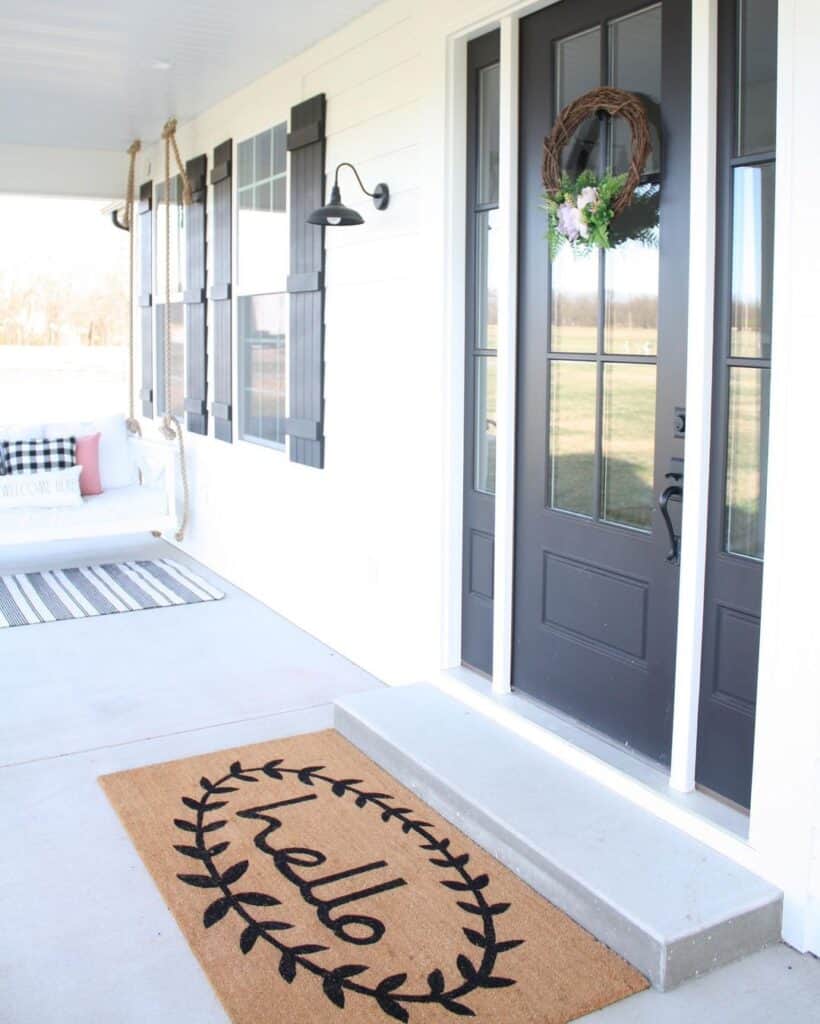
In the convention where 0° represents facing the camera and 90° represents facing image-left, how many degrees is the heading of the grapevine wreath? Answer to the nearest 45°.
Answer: approximately 45°

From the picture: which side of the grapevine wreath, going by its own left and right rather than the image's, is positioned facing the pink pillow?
right

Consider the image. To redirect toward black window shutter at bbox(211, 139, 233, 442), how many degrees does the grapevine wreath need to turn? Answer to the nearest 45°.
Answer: approximately 90° to its right

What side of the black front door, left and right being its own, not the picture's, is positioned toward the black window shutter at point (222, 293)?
right

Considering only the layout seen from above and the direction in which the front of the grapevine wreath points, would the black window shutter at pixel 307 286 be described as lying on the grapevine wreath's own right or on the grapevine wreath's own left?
on the grapevine wreath's own right

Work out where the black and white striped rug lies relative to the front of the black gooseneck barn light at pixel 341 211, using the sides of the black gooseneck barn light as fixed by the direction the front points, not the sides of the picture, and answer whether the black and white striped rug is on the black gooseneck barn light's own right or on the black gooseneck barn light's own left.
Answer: on the black gooseneck barn light's own right

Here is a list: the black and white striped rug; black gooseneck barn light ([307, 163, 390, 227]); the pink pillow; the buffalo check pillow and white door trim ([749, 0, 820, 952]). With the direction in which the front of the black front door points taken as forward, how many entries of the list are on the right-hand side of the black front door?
4

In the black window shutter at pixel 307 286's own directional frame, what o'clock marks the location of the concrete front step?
The concrete front step is roughly at 10 o'clock from the black window shutter.
